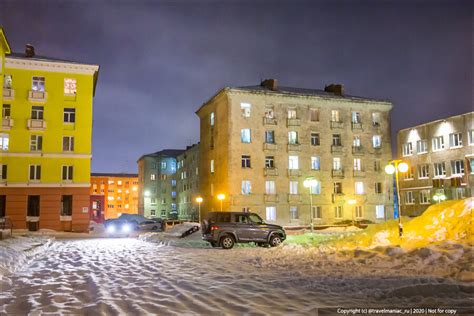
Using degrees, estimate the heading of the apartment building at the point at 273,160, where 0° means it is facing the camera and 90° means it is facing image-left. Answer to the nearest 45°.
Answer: approximately 0°

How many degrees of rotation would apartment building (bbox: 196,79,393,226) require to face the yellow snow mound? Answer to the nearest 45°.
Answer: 0° — it already faces it

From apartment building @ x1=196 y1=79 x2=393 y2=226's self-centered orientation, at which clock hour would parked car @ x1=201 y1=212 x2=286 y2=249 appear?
The parked car is roughly at 12 o'clock from the apartment building.

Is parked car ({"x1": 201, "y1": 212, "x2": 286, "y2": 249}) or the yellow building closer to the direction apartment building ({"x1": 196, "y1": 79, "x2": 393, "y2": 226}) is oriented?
the parked car

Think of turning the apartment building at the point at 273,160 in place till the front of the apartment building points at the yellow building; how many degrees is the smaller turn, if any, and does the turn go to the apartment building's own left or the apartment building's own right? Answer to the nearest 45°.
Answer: approximately 45° to the apartment building's own right

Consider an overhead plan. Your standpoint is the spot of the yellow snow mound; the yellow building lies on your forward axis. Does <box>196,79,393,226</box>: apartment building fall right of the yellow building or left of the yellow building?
right
